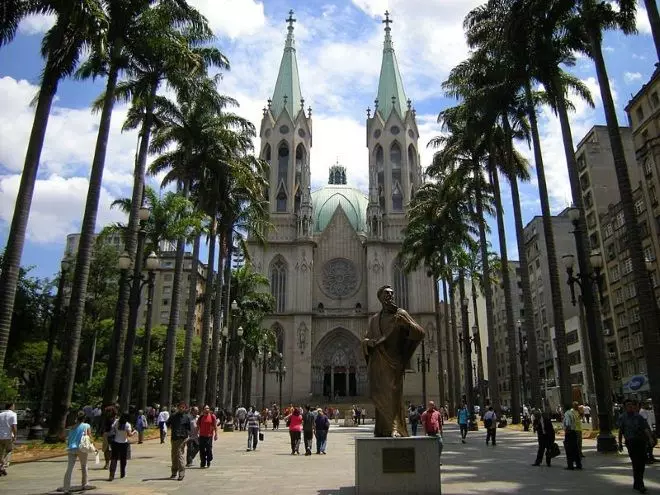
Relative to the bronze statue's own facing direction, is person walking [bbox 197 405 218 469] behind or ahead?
behind
